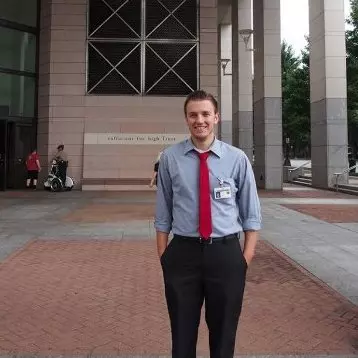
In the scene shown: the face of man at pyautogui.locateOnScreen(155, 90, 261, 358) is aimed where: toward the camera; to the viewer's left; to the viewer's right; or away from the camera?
toward the camera

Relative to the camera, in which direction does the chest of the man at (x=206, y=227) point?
toward the camera

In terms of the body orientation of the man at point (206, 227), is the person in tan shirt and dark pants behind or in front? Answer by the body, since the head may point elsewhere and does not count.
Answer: behind

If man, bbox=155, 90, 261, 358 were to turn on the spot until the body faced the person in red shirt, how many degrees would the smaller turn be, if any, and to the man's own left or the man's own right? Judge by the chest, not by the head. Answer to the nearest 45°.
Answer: approximately 135° to the man's own right
